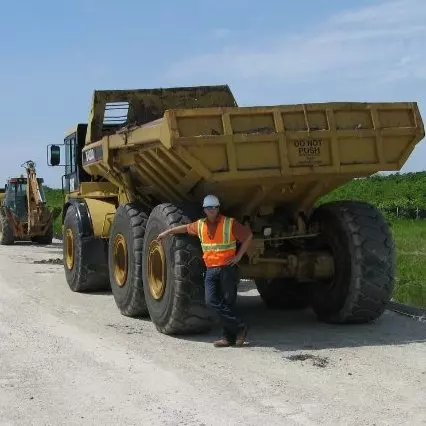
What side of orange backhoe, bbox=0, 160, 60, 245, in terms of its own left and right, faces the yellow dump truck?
back

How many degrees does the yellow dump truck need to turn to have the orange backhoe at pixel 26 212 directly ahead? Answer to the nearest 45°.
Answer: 0° — it already faces it

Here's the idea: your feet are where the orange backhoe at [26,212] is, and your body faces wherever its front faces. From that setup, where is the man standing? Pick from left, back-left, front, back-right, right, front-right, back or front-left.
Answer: back

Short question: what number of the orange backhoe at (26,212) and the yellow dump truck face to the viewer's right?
0

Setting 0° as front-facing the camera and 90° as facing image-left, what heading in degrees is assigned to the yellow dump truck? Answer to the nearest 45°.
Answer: approximately 135°
